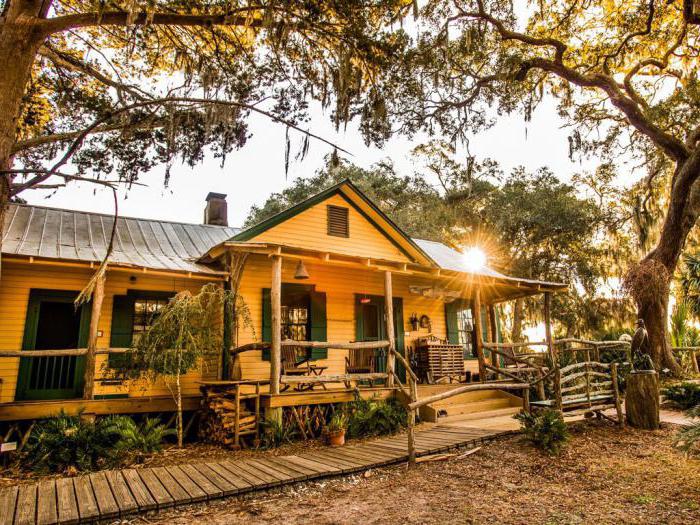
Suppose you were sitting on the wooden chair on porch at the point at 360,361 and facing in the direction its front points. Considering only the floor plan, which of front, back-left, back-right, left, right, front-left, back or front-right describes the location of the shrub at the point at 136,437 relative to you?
front-right

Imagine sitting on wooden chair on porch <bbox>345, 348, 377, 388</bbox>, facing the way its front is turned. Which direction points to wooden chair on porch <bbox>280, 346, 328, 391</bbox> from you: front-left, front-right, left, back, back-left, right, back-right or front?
front-right

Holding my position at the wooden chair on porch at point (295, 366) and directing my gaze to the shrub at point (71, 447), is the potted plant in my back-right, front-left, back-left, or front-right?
front-left

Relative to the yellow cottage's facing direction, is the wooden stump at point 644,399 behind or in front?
in front

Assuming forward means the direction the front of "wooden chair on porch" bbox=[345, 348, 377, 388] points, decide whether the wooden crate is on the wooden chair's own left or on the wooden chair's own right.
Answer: on the wooden chair's own left

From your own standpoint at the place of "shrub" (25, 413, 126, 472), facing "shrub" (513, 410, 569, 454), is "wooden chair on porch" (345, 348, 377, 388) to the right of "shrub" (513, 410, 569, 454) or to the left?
left

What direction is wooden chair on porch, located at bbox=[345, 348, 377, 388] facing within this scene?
toward the camera

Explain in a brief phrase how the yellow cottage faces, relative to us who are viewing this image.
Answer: facing the viewer and to the right of the viewer

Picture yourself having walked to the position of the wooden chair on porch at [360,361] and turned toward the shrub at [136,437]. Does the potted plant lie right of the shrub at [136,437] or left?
left

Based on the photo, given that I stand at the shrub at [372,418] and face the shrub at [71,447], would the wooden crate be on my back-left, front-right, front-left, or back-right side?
back-right

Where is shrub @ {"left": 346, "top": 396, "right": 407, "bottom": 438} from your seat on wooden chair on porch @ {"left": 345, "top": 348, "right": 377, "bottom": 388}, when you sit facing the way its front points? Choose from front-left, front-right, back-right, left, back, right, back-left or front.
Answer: front

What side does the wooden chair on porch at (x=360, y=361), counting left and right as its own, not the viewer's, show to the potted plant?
front
